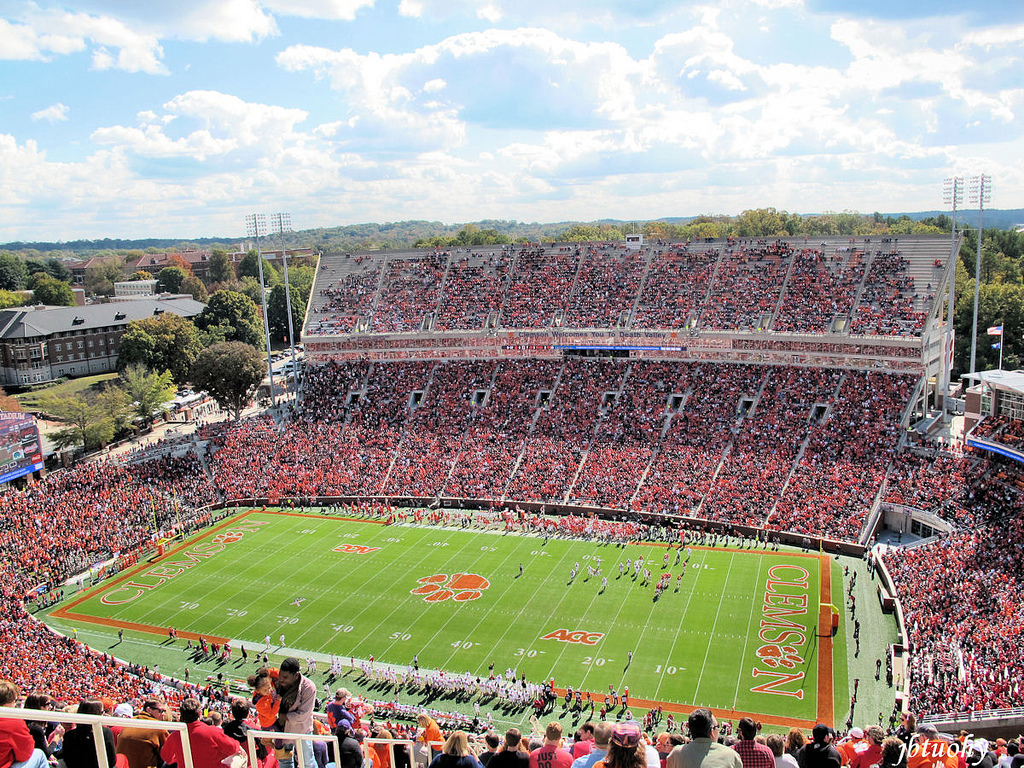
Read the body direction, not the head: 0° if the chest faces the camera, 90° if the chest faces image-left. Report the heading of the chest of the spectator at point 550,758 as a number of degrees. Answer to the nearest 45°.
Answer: approximately 180°

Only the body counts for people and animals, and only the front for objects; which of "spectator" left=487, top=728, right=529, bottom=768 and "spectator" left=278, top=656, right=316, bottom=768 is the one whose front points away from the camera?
"spectator" left=487, top=728, right=529, bottom=768

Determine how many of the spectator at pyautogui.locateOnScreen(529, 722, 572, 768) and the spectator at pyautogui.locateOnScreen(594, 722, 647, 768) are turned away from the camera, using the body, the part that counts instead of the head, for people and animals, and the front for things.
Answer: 2

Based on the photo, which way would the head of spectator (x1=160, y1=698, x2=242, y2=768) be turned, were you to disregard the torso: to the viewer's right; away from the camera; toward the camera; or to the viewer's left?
away from the camera

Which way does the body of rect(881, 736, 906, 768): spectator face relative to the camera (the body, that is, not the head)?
away from the camera

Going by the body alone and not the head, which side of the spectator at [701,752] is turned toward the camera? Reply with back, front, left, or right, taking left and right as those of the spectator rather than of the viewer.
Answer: back

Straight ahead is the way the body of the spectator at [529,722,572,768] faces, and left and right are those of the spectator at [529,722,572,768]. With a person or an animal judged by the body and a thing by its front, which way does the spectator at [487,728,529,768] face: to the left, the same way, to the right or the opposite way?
the same way

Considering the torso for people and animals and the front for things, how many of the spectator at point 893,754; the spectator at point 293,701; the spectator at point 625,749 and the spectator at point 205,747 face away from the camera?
3

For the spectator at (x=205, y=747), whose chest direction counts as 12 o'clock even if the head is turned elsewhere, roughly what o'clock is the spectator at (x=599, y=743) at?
the spectator at (x=599, y=743) is roughly at 4 o'clock from the spectator at (x=205, y=747).

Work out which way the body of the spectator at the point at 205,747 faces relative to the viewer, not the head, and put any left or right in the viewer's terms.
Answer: facing away from the viewer

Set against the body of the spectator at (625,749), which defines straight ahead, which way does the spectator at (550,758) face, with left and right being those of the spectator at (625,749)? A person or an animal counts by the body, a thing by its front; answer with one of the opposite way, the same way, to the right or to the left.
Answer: the same way

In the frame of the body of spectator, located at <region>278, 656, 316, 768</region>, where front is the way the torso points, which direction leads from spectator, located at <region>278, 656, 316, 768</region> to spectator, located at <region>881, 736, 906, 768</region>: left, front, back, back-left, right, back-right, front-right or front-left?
back-left

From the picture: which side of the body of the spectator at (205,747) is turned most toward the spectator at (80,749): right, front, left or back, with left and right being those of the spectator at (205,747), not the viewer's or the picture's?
left

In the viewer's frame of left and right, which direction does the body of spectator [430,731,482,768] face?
facing away from the viewer

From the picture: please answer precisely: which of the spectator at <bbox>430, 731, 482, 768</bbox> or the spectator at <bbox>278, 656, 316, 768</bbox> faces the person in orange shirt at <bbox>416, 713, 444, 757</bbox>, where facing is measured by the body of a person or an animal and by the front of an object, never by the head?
the spectator at <bbox>430, 731, 482, 768</bbox>

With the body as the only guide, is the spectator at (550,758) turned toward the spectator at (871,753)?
no

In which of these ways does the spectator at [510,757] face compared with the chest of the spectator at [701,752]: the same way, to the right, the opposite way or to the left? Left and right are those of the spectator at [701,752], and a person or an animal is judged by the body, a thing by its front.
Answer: the same way

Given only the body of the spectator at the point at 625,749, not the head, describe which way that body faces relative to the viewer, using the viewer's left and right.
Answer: facing away from the viewer
